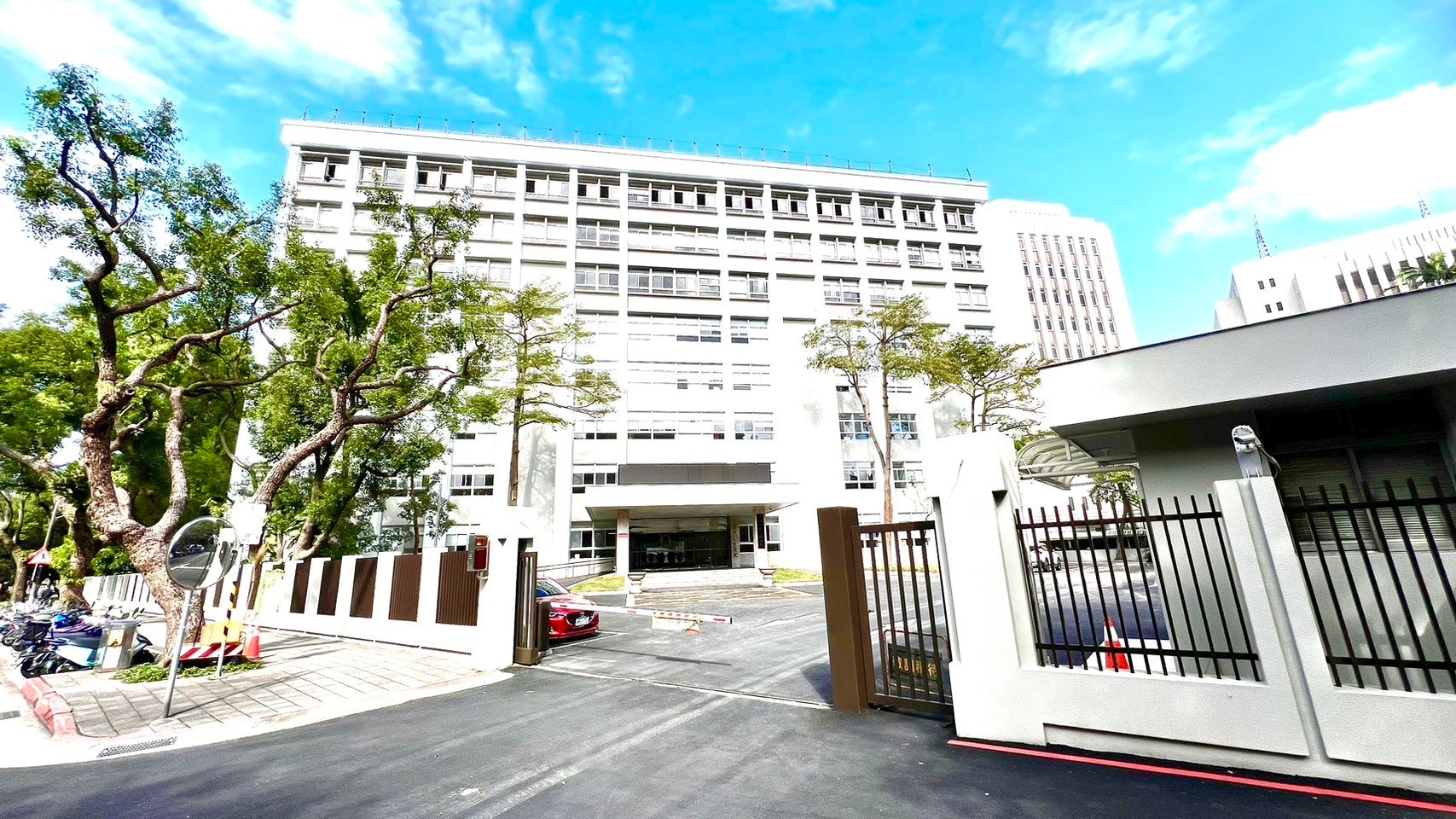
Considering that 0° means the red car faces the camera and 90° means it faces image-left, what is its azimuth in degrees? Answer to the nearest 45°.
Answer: approximately 315°

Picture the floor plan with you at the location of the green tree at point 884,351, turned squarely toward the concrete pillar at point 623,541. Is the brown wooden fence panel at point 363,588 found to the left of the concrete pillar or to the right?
left

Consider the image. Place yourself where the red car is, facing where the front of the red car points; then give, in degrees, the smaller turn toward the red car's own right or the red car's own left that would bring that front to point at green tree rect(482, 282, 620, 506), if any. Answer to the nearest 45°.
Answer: approximately 135° to the red car's own left

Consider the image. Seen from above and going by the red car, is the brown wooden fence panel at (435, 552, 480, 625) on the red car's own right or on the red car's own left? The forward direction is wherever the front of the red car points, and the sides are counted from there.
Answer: on the red car's own right

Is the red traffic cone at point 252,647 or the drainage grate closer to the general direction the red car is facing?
the drainage grate

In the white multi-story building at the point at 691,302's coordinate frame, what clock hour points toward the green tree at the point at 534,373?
The green tree is roughly at 2 o'clock from the white multi-story building.

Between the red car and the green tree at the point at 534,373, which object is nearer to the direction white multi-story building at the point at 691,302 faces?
the red car

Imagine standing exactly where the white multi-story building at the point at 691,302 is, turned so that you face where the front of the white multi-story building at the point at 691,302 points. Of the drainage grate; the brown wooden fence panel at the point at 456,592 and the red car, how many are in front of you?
3
